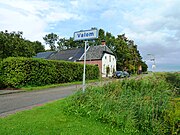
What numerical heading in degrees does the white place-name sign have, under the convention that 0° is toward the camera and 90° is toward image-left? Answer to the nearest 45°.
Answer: approximately 0°

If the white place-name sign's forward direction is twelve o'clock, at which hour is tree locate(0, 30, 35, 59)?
The tree is roughly at 5 o'clock from the white place-name sign.
